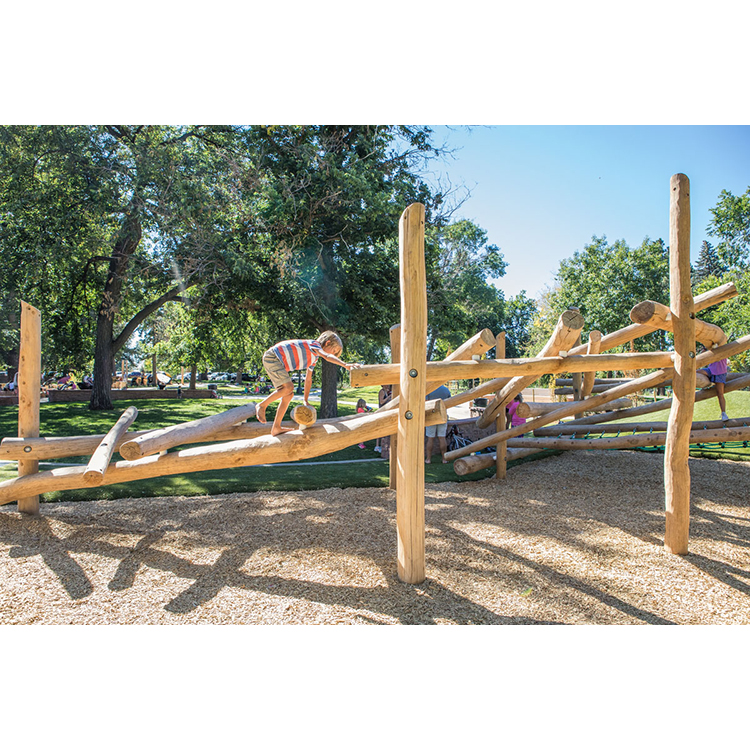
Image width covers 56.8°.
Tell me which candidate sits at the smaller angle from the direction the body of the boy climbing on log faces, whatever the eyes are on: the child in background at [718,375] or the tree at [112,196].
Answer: the child in background

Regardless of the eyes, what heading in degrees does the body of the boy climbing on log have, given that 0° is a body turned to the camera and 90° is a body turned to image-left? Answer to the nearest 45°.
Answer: approximately 270°

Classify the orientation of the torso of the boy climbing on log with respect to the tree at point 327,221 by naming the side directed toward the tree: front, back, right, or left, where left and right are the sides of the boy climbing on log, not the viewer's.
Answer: left

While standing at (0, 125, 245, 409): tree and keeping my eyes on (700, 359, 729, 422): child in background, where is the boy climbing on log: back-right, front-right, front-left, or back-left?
front-right

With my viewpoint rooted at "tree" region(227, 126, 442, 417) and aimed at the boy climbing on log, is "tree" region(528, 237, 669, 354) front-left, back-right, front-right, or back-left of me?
back-left

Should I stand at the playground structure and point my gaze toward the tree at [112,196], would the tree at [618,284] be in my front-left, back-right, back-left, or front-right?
front-right

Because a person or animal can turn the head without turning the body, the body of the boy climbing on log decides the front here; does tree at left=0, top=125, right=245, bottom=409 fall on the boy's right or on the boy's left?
on the boy's left

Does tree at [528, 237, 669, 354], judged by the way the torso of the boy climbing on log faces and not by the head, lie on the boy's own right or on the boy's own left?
on the boy's own left

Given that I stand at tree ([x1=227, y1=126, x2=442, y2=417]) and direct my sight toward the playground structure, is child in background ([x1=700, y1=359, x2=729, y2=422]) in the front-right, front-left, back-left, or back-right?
front-left

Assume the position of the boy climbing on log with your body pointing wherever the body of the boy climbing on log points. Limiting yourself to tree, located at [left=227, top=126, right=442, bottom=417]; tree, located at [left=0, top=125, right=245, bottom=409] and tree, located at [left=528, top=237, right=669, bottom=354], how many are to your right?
0

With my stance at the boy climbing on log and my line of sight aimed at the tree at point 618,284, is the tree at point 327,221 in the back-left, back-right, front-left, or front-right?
front-left

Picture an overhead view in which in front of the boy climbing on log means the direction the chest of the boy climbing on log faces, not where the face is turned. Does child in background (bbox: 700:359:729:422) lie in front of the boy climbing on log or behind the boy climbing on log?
in front
